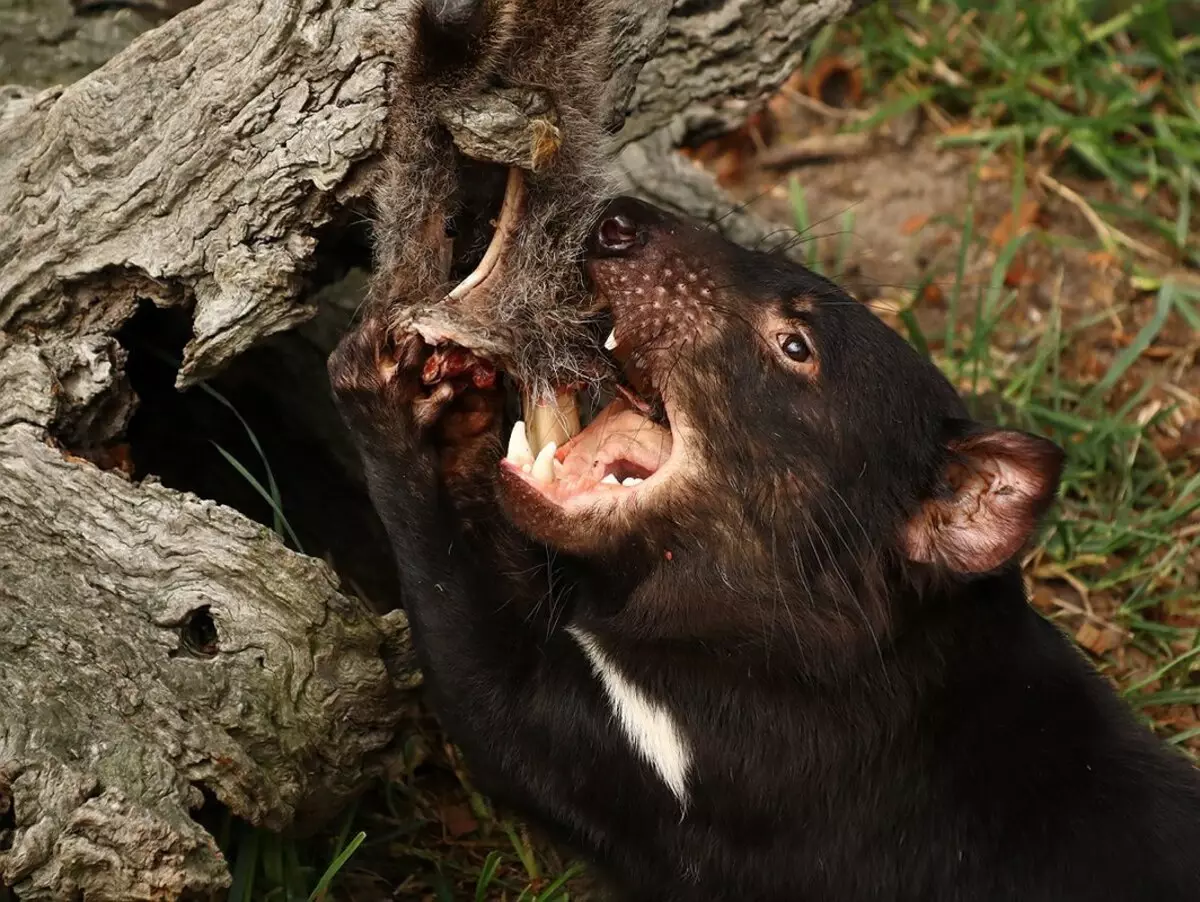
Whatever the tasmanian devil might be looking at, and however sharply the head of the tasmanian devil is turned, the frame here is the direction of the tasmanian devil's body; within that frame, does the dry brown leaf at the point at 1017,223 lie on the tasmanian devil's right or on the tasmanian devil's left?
on the tasmanian devil's right

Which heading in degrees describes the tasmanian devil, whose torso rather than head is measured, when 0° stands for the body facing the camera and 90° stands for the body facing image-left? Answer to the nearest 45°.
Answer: approximately 90°

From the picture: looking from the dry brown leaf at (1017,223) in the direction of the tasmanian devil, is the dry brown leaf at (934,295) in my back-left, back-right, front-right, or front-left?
front-right

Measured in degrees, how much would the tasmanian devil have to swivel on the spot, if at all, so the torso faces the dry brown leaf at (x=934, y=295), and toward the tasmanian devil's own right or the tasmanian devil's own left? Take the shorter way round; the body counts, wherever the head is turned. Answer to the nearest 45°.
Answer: approximately 90° to the tasmanian devil's own right
